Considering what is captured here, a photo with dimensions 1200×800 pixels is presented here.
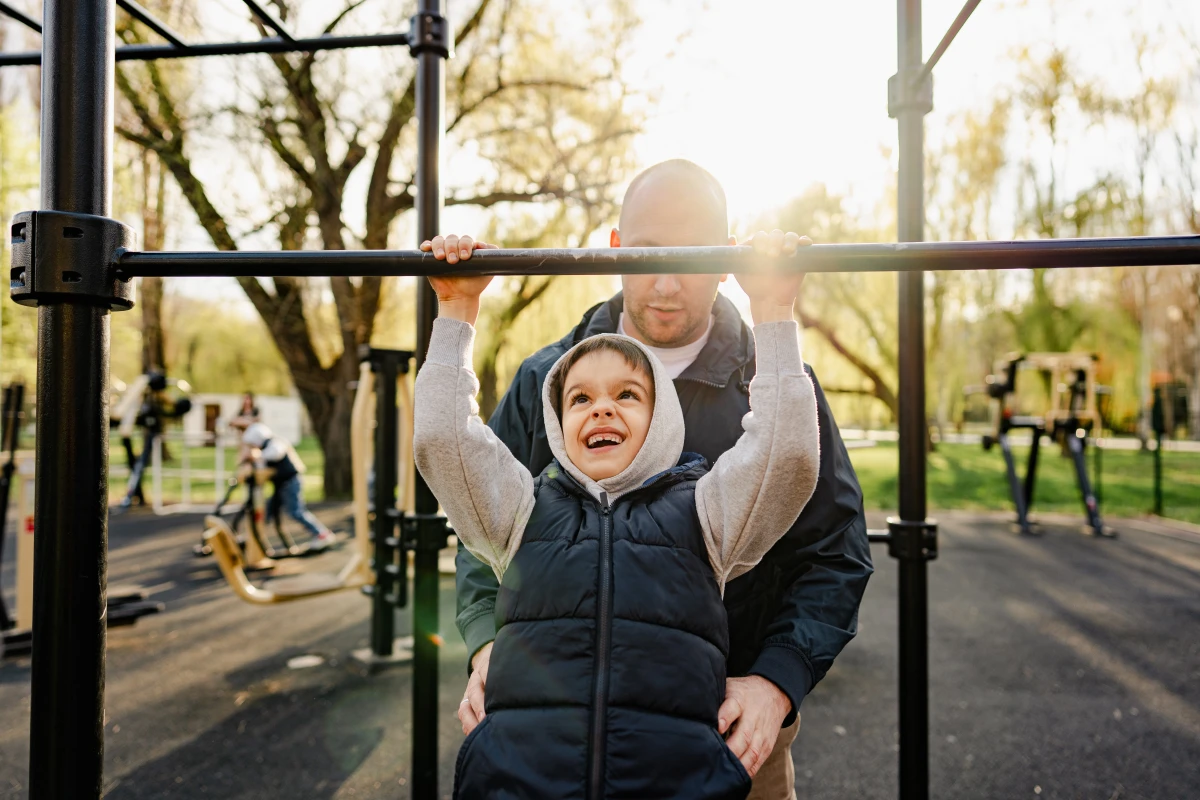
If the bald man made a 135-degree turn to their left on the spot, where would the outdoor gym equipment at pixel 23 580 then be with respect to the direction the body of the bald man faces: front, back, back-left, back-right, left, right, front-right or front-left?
left

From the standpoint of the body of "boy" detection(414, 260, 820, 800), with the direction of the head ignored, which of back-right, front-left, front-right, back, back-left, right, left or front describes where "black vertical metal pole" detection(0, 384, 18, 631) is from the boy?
back-right

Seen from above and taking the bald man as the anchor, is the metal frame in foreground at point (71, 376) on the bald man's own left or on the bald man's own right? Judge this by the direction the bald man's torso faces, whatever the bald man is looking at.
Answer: on the bald man's own right

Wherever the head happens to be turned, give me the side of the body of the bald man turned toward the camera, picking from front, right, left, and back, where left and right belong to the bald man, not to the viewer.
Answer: front

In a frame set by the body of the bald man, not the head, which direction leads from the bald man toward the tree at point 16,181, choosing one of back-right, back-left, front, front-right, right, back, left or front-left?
back-right

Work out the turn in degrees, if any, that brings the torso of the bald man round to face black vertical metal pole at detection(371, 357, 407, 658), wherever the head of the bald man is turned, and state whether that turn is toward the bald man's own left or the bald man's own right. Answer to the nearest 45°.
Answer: approximately 135° to the bald man's own right

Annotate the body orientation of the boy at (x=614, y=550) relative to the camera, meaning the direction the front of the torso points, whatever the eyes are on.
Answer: toward the camera

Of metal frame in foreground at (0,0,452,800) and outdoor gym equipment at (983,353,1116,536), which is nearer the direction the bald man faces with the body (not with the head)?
the metal frame in foreground

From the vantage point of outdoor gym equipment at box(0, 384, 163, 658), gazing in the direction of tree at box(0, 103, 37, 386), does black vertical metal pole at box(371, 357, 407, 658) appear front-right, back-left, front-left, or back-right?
back-right
